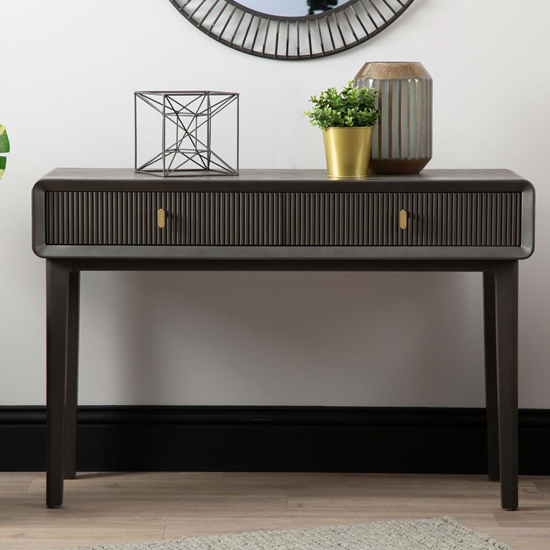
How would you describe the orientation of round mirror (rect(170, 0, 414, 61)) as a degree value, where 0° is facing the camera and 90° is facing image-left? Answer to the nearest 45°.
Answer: approximately 0°

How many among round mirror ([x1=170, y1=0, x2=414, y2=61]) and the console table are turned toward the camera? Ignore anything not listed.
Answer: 2
